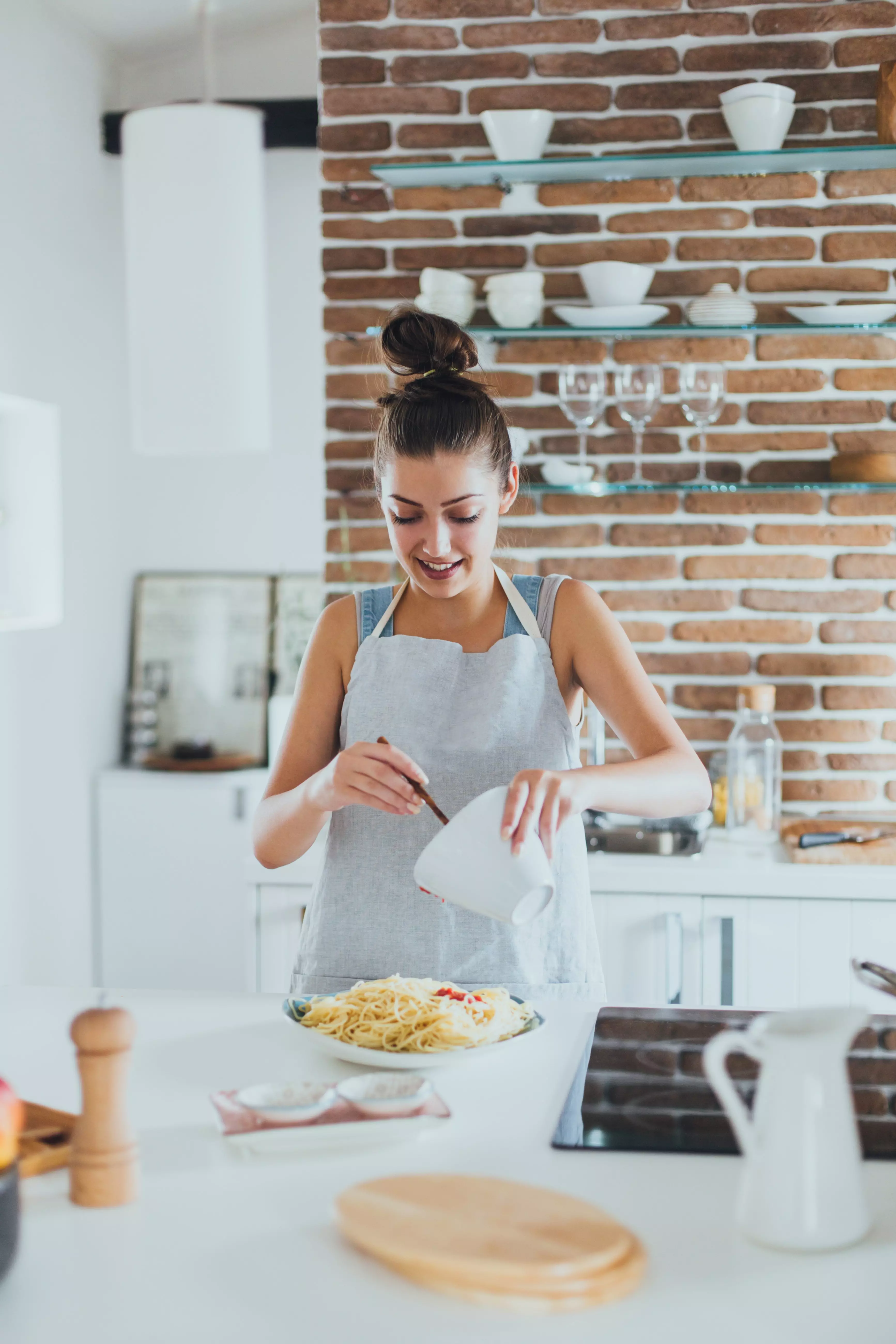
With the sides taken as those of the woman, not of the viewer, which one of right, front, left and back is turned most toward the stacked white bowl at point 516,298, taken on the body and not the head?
back

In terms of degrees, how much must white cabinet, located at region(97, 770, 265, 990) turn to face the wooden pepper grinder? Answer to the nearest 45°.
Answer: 0° — it already faces it

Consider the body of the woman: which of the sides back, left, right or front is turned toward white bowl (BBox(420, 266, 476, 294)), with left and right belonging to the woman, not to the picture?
back

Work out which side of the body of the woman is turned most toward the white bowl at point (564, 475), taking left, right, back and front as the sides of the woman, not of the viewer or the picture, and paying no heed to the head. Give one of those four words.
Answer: back

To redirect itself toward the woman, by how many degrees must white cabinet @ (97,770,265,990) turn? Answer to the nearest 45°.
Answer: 0° — it already faces them

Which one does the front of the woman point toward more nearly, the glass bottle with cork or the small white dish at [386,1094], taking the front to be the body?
the small white dish

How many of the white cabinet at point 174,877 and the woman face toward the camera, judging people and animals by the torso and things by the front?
2

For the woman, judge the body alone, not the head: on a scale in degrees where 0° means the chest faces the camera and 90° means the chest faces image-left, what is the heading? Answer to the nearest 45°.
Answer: approximately 0°

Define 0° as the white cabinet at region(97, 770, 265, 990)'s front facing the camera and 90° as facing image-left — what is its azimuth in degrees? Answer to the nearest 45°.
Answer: approximately 0°

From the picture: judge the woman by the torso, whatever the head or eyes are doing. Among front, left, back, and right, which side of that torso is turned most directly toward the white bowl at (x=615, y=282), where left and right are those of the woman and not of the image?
back
